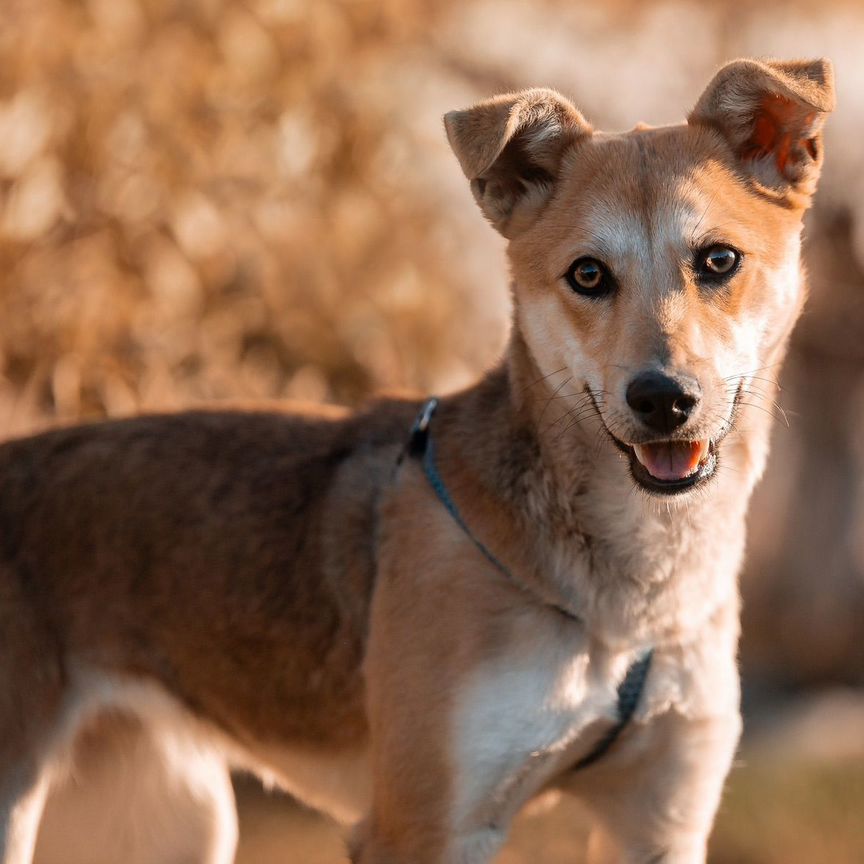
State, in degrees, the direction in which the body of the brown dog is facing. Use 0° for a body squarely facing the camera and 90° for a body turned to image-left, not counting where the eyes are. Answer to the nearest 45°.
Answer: approximately 315°
